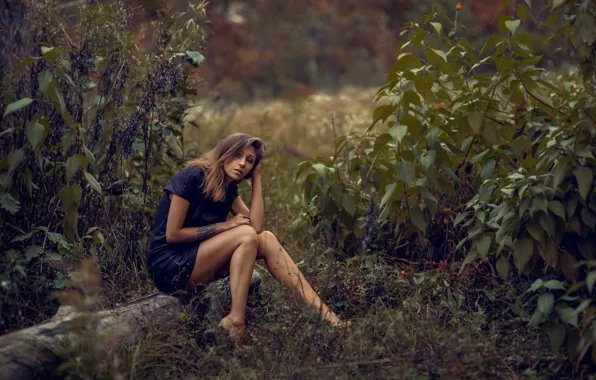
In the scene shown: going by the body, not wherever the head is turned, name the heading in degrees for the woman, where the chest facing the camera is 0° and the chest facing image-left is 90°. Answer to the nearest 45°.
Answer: approximately 315°
